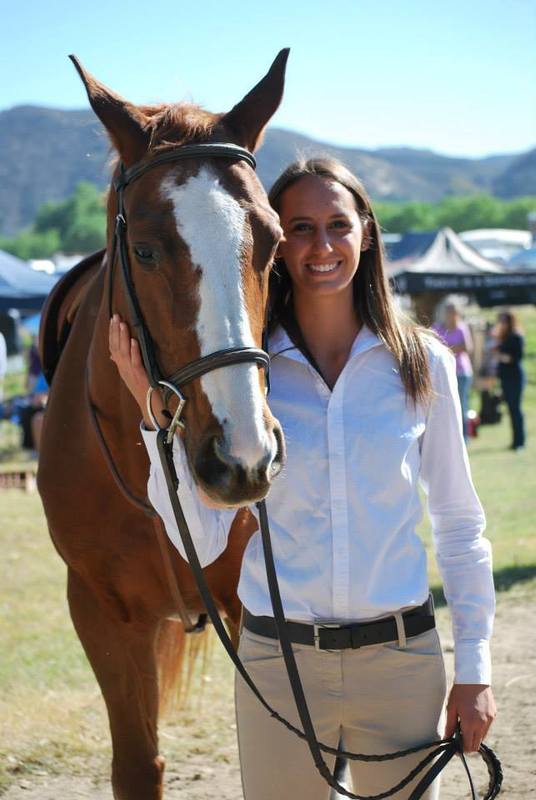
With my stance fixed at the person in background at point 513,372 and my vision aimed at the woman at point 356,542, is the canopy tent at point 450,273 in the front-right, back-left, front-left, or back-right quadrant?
back-right

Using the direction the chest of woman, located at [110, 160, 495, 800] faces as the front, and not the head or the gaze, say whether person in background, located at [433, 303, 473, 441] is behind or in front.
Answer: behind

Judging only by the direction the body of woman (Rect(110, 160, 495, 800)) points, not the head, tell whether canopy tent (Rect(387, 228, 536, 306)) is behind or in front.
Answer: behind

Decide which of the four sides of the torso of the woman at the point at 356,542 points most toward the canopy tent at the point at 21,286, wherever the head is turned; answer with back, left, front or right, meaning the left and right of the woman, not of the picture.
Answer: back

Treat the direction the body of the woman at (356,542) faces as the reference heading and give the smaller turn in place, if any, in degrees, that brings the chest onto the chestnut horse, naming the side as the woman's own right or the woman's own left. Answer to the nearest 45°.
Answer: approximately 135° to the woman's own right

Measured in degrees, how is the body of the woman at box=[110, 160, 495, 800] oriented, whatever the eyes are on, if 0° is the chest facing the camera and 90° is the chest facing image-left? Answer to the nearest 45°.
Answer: approximately 0°
